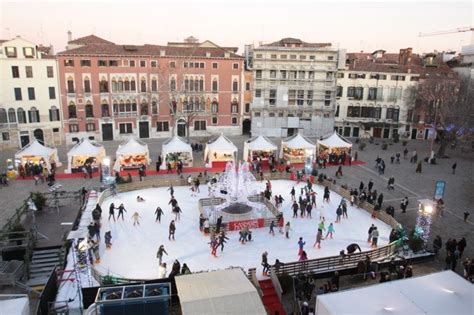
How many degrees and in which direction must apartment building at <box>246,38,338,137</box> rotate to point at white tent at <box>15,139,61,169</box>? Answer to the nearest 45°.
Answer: approximately 45° to its right

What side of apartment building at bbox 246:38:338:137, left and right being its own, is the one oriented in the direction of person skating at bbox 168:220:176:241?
front

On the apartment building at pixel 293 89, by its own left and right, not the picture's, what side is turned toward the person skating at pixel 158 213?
front

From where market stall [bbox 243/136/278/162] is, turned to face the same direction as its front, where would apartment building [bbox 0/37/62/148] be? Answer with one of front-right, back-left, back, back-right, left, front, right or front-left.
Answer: right

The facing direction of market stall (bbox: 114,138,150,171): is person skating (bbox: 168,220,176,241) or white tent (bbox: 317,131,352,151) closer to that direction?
the person skating

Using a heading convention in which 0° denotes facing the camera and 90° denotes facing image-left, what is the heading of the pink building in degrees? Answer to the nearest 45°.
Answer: approximately 0°

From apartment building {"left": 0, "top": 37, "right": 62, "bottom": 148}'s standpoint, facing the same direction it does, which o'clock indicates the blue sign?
The blue sign is roughly at 11 o'clock from the apartment building.

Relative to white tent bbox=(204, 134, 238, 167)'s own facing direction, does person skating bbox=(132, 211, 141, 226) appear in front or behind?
in front

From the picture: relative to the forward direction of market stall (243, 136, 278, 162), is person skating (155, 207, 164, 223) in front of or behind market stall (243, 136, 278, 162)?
in front

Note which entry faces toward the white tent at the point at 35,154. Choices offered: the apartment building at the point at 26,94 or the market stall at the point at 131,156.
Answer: the apartment building

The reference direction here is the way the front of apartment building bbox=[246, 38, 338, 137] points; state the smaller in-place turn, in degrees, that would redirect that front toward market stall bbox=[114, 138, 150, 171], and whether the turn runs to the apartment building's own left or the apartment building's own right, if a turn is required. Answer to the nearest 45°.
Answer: approximately 45° to the apartment building's own right
